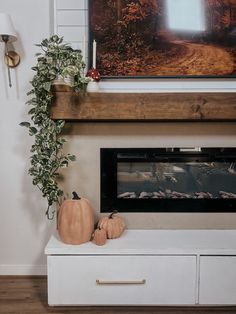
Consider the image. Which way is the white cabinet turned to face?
toward the camera

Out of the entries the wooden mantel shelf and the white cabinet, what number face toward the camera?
2

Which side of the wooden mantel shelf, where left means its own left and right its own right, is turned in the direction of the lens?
front

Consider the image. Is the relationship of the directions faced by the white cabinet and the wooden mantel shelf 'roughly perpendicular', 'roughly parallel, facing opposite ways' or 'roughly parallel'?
roughly parallel

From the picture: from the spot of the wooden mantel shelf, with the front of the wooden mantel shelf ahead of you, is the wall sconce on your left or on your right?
on your right
